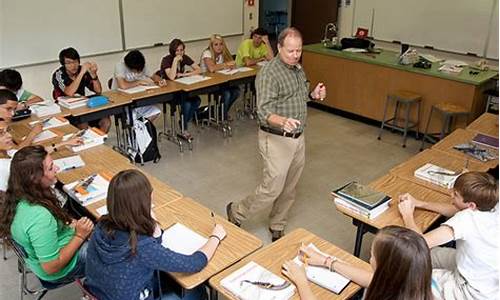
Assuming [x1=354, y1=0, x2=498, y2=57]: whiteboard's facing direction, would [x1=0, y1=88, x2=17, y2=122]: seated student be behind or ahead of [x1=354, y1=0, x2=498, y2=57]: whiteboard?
ahead

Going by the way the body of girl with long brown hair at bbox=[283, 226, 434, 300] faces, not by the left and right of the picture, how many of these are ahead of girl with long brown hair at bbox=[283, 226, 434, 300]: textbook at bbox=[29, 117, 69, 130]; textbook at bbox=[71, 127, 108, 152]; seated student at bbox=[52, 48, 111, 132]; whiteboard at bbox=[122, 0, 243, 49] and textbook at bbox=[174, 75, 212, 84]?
5

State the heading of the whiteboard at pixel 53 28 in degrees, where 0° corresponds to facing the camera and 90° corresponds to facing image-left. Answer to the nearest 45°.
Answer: approximately 315°

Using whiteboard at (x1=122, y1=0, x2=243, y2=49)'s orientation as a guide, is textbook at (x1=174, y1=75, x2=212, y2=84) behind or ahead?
ahead

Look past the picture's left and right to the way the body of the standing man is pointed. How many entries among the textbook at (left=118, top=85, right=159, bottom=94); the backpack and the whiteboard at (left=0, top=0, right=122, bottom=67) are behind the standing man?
3

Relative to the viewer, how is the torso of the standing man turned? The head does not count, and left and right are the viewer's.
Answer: facing the viewer and to the right of the viewer

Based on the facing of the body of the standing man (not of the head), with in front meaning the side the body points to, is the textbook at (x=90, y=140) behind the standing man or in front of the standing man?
behind

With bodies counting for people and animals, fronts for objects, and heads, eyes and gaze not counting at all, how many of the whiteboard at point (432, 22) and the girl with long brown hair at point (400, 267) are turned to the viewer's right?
0

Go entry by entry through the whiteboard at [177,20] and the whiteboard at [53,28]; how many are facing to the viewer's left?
0

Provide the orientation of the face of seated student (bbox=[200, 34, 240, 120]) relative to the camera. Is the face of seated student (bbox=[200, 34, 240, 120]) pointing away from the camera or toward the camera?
toward the camera

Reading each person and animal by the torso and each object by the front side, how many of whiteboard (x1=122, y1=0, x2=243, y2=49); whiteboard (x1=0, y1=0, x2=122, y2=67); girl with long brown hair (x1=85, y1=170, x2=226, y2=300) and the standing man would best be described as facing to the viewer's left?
0

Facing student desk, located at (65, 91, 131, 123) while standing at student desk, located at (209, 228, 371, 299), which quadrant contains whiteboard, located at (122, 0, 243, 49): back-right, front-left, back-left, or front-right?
front-right

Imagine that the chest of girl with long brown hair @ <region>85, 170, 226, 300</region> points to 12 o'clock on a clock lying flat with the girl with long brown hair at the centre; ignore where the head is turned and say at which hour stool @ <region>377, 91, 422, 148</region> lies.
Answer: The stool is roughly at 12 o'clock from the girl with long brown hair.

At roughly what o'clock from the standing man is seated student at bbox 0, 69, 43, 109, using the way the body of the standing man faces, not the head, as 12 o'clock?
The seated student is roughly at 5 o'clock from the standing man.

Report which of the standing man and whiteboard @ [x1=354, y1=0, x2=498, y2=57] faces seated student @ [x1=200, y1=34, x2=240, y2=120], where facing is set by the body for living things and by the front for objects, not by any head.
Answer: the whiteboard

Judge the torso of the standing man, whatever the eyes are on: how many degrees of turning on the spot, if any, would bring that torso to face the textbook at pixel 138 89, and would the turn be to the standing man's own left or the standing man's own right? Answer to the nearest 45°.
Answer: approximately 180°

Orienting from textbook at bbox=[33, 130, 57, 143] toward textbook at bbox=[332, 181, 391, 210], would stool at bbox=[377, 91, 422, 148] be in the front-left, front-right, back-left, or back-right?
front-left

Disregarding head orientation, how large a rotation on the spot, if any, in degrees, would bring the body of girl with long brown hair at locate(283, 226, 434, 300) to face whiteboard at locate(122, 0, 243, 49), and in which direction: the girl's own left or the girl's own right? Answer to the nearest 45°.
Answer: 0° — they already face it

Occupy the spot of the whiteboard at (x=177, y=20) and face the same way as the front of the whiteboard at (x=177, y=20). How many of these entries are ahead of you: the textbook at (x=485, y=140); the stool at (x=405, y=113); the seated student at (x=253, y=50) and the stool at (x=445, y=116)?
4
